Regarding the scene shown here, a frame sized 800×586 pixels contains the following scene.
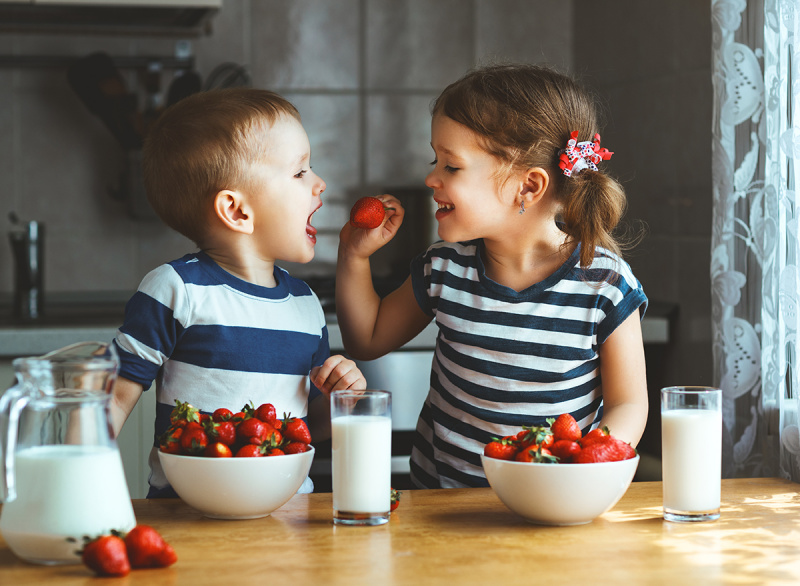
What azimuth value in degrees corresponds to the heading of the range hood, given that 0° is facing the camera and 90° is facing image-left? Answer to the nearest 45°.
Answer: approximately 0°

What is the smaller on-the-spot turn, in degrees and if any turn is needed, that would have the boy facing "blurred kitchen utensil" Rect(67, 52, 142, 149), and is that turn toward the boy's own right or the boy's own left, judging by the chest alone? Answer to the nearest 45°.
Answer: approximately 135° to the boy's own left

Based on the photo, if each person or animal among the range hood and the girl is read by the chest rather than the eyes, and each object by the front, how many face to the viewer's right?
0

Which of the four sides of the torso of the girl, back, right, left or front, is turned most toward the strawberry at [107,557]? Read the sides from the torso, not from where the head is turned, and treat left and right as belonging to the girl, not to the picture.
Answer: front

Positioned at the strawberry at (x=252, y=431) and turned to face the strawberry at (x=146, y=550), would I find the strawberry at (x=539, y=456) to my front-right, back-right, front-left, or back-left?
back-left

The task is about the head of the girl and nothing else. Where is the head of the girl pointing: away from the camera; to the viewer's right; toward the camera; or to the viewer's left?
to the viewer's left

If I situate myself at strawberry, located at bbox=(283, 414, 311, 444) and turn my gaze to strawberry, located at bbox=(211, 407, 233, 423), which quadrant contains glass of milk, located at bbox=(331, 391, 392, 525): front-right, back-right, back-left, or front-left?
back-left

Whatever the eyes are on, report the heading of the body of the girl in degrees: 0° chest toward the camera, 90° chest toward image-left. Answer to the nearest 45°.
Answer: approximately 45°

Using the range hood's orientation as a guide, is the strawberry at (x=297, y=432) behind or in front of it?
in front

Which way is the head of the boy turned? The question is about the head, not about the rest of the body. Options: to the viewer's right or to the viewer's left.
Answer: to the viewer's right

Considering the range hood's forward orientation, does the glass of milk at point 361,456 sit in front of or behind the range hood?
in front

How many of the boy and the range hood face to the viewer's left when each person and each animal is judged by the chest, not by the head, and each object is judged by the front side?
0
